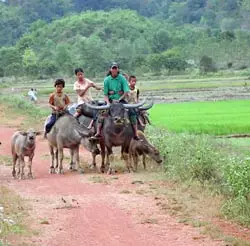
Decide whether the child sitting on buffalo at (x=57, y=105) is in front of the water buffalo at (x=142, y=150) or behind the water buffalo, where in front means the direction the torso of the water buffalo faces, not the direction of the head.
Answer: behind

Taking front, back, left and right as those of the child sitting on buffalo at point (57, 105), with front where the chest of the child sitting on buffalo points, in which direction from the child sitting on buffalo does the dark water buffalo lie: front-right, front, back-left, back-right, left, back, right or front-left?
front-left

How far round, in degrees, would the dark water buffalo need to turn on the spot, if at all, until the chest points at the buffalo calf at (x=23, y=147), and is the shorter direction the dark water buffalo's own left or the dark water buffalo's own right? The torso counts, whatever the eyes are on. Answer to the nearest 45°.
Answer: approximately 90° to the dark water buffalo's own right

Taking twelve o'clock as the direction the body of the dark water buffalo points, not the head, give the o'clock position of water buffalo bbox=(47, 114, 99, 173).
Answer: The water buffalo is roughly at 4 o'clock from the dark water buffalo.

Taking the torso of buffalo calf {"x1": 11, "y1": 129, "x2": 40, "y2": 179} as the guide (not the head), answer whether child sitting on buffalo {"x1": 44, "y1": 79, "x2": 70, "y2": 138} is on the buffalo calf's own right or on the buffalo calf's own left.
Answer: on the buffalo calf's own left

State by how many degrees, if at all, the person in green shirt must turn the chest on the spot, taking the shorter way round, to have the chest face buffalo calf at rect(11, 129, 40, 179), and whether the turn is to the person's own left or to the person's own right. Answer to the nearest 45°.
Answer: approximately 90° to the person's own right

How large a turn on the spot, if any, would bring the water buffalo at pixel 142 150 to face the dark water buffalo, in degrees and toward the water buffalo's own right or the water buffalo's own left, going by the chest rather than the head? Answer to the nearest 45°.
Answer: approximately 135° to the water buffalo's own right

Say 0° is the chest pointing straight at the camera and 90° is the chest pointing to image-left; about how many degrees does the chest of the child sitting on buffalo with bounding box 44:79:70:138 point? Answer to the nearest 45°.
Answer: approximately 0°
